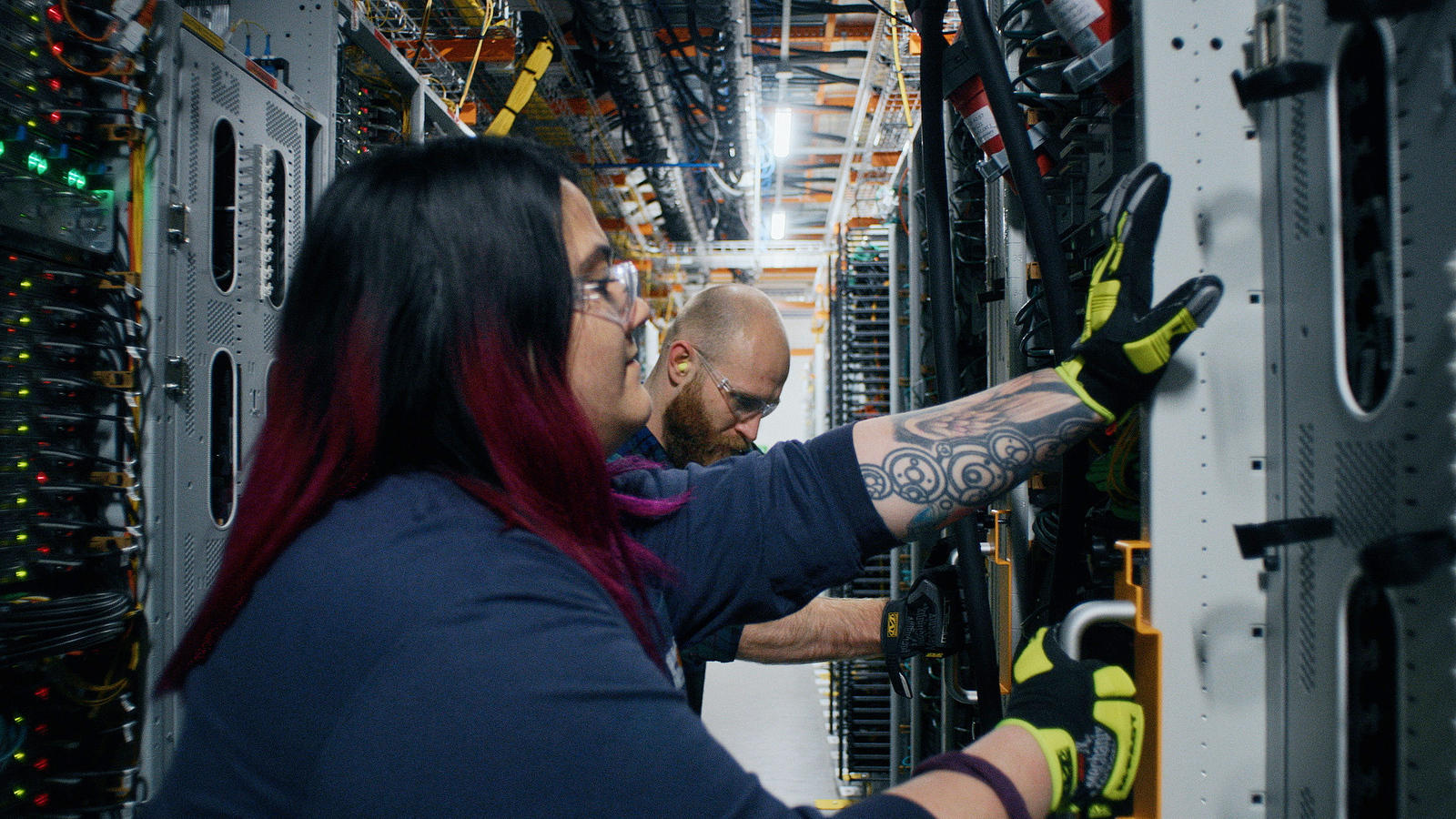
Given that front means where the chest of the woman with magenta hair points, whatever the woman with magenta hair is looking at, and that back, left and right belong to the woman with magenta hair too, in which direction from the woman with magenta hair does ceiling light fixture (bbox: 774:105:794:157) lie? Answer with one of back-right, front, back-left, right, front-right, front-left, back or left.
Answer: left

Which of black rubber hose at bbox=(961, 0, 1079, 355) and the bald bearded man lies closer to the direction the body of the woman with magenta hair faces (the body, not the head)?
the black rubber hose

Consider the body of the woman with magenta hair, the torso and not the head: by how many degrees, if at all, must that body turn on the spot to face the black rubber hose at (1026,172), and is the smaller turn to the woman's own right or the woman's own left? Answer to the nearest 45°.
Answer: approximately 45° to the woman's own left

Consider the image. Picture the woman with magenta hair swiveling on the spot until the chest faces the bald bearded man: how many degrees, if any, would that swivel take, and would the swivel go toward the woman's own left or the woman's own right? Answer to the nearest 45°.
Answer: approximately 90° to the woman's own left

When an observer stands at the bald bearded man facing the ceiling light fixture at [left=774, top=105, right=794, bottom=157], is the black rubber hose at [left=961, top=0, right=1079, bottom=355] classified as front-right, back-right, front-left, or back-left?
back-right

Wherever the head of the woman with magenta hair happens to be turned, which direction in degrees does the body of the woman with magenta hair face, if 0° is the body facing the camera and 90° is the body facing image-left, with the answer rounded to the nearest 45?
approximately 270°
